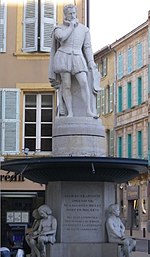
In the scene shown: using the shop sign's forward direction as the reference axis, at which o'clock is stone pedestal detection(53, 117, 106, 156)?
The stone pedestal is roughly at 12 o'clock from the shop sign.

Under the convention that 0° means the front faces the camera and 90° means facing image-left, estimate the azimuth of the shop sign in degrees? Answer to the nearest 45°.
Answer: approximately 0°

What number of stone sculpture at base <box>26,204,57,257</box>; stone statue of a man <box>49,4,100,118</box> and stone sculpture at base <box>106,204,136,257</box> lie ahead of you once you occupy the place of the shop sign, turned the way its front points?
3

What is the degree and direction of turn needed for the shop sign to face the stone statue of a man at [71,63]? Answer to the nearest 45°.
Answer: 0° — it already faces it

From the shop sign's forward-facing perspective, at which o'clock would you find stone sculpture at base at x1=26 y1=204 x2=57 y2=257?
The stone sculpture at base is roughly at 12 o'clock from the shop sign.

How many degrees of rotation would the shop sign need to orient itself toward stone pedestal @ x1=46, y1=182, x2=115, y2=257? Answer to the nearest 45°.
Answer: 0° — it already faces it
